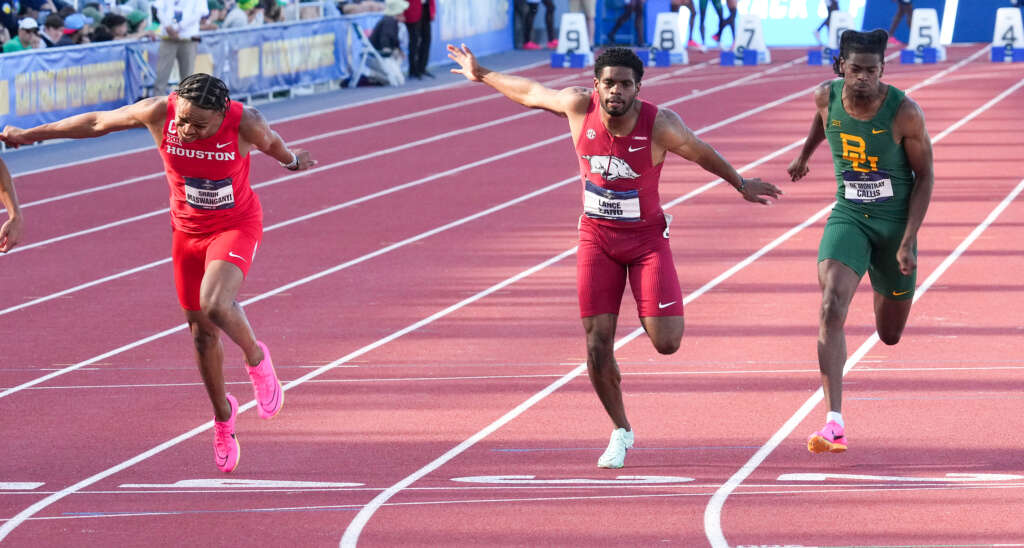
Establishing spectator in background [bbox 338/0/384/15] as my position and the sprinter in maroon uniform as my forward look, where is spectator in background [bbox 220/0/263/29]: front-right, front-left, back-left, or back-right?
front-right

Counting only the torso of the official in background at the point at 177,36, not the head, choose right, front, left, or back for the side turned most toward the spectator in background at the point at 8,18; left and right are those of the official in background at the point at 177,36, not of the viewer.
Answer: right

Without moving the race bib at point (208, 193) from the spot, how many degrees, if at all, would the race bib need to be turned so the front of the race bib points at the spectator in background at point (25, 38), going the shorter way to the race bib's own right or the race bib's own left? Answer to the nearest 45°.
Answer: approximately 180°

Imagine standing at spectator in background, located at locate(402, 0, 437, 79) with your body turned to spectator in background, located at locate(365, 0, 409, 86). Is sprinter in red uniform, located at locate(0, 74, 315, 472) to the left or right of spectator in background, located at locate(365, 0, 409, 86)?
left

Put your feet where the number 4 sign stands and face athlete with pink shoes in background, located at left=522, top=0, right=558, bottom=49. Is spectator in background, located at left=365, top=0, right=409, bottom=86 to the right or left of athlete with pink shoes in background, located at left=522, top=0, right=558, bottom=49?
left

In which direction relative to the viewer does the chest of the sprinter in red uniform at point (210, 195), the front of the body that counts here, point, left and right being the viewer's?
facing the viewer

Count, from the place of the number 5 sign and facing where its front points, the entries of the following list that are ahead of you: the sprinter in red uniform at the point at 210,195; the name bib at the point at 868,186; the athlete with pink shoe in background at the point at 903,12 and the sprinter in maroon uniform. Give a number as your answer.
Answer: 3

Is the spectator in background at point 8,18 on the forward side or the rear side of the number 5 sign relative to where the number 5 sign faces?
on the forward side

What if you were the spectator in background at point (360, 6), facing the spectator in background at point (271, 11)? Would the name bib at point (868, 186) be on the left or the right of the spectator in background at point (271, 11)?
left

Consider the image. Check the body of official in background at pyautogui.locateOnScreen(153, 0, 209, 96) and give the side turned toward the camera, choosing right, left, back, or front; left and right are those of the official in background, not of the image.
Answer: front

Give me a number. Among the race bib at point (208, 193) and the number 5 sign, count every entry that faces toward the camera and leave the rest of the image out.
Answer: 2

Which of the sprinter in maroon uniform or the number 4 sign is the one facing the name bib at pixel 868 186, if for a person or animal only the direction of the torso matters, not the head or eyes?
the number 4 sign

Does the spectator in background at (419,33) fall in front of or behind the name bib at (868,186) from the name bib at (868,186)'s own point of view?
behind

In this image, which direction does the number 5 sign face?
toward the camera

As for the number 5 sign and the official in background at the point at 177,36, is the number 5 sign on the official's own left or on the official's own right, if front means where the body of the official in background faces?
on the official's own left

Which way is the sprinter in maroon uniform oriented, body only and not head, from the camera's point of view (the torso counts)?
toward the camera
